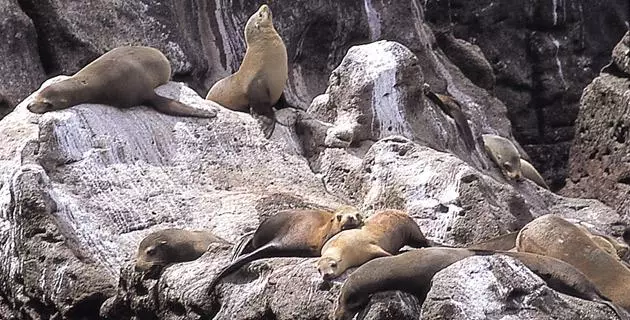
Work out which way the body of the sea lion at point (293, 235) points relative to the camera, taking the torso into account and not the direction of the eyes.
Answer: to the viewer's right

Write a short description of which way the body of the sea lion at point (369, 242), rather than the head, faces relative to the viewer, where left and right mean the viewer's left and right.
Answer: facing the viewer and to the left of the viewer

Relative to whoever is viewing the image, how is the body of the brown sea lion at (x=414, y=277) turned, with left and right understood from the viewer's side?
facing to the left of the viewer
